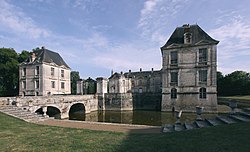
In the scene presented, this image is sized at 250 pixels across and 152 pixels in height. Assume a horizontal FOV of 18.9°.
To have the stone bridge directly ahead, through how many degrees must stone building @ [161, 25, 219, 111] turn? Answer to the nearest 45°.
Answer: approximately 45° to its right

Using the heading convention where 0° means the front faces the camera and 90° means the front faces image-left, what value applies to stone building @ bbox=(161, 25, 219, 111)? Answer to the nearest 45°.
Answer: approximately 0°

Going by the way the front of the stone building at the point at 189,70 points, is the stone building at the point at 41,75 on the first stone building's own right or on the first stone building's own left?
on the first stone building's own right

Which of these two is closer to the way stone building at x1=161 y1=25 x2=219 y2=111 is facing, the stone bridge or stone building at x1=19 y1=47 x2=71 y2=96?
the stone bridge

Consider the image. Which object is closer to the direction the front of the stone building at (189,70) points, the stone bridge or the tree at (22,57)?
the stone bridge
